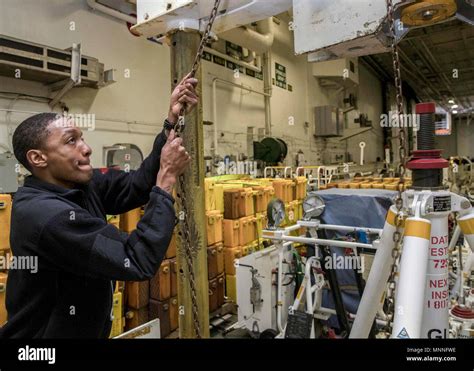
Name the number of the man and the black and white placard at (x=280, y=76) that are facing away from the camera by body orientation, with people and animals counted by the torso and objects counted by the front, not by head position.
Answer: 0

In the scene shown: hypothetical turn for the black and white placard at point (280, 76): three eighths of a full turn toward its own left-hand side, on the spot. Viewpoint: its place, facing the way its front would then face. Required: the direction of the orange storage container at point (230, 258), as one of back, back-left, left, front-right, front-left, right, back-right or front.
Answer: back

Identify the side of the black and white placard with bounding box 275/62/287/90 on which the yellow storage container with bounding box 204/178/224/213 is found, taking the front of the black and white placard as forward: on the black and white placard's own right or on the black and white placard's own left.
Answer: on the black and white placard's own right

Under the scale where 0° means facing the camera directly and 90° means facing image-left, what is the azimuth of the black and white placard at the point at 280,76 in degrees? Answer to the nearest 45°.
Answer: approximately 315°

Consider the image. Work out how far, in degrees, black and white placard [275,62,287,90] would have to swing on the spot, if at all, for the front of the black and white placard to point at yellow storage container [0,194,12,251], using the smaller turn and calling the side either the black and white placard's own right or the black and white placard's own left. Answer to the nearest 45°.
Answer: approximately 45° to the black and white placard's own right

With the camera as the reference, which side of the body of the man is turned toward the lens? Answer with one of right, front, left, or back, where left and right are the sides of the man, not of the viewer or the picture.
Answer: right

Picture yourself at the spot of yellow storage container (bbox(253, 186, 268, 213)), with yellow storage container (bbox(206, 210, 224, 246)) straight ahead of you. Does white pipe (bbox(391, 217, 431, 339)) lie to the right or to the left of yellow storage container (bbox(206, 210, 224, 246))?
left

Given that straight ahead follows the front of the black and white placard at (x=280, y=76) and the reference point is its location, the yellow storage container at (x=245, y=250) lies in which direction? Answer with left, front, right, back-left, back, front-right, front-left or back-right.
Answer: front-right

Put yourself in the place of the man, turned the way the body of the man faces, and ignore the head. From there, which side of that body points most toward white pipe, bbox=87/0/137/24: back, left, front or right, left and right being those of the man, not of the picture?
left

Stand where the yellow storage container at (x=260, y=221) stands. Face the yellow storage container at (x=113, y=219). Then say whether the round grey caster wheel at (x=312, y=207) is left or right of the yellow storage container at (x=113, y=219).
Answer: left
